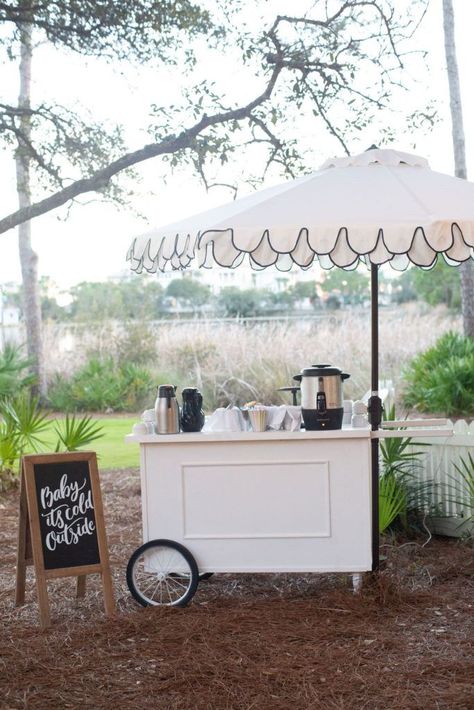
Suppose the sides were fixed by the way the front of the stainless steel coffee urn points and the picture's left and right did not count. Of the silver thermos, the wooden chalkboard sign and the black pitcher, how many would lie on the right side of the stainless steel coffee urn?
3

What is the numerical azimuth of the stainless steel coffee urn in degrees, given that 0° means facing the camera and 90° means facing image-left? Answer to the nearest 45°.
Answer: approximately 0°

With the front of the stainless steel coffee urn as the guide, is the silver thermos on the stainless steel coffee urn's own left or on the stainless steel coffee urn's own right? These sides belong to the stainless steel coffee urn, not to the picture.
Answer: on the stainless steel coffee urn's own right

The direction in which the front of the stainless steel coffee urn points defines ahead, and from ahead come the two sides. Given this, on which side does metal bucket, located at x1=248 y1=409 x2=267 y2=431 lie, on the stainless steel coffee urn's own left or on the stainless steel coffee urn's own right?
on the stainless steel coffee urn's own right

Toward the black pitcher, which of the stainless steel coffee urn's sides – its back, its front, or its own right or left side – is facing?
right
